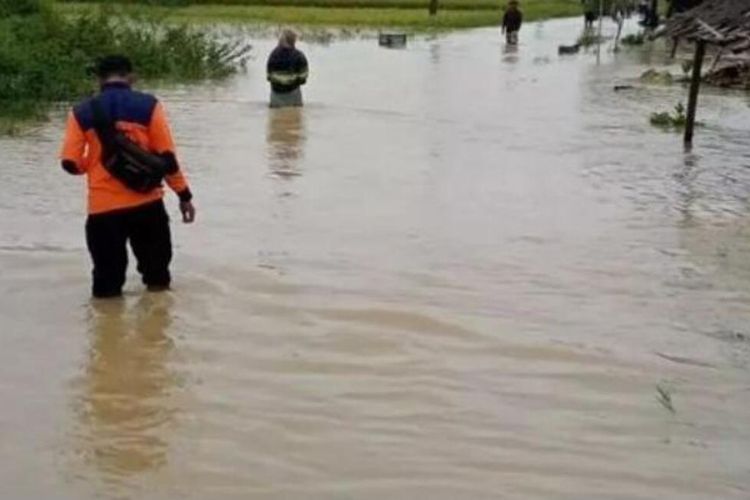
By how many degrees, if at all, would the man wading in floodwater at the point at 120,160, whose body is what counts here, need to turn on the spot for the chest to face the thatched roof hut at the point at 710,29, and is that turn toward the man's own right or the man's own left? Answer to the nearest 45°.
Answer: approximately 45° to the man's own right

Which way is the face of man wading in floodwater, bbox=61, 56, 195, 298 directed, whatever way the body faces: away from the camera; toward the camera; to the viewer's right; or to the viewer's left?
away from the camera

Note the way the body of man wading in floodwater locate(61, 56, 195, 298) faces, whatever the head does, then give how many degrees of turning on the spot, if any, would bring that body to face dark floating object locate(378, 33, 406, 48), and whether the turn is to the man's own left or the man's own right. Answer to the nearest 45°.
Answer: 0° — they already face it

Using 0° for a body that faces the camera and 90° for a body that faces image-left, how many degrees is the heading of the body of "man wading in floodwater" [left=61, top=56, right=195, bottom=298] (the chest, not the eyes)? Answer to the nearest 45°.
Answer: approximately 180°
